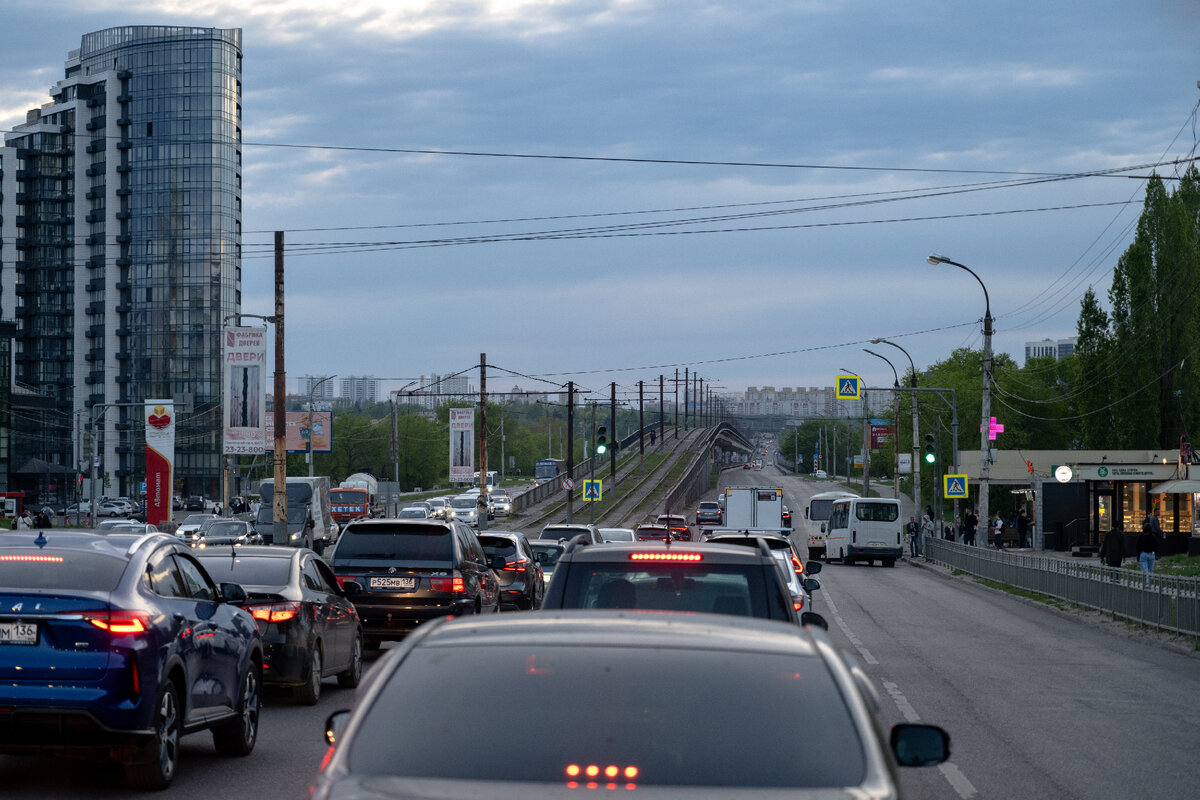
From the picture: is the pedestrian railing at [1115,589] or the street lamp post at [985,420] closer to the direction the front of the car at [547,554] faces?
the street lamp post

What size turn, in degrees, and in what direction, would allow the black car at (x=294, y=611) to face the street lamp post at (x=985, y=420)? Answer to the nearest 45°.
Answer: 0° — it already faces it

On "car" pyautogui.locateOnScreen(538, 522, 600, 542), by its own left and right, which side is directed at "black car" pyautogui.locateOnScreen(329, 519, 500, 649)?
back

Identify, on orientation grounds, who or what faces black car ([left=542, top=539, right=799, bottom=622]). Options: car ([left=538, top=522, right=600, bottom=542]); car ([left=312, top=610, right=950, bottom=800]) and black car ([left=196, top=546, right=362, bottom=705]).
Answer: car ([left=312, top=610, right=950, bottom=800])

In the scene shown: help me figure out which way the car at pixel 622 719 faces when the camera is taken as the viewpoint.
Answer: facing away from the viewer

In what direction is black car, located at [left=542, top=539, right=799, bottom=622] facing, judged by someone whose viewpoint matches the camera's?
facing away from the viewer

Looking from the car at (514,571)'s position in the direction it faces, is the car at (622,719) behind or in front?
behind

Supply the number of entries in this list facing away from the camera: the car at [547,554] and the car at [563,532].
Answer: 2

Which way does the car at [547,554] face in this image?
away from the camera

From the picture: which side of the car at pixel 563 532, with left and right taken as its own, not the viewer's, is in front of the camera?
back

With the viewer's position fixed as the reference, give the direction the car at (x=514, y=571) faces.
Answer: facing away from the viewer
